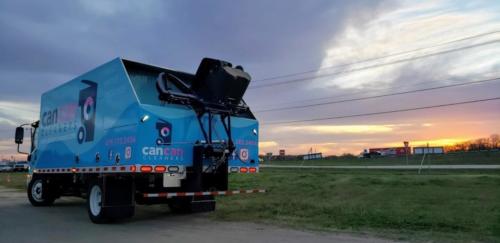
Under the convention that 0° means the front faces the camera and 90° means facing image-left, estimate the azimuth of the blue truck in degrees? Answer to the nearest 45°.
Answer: approximately 135°
